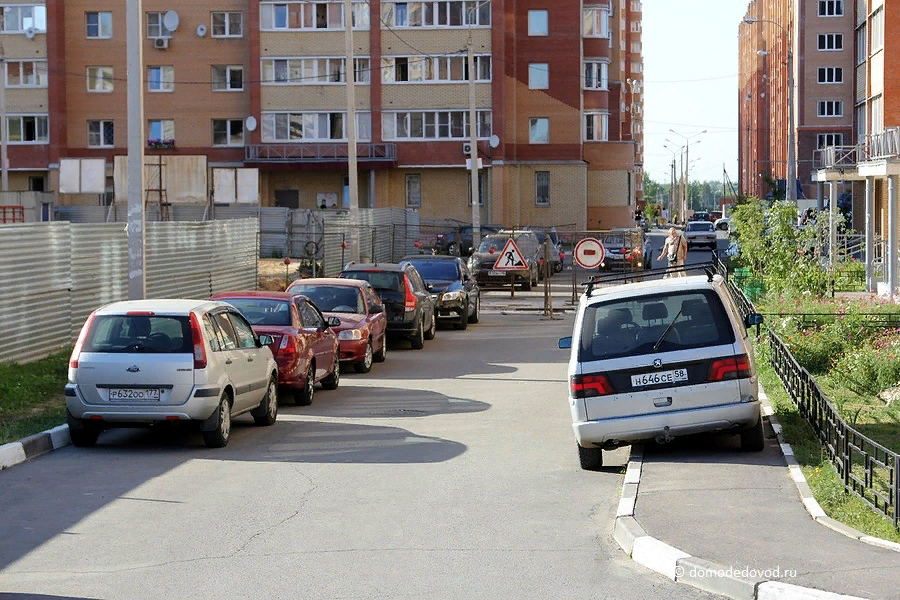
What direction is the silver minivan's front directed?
away from the camera

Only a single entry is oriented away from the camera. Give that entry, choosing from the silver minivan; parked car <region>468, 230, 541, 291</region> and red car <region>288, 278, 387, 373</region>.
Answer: the silver minivan

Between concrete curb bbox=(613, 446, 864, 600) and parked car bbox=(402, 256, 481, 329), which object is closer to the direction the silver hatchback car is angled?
the parked car

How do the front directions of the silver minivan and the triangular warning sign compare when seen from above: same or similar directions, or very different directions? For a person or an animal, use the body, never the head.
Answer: very different directions

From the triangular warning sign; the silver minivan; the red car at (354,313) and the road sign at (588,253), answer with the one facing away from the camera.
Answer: the silver minivan

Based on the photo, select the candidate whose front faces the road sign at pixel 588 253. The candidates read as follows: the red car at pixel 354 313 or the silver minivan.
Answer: the silver minivan

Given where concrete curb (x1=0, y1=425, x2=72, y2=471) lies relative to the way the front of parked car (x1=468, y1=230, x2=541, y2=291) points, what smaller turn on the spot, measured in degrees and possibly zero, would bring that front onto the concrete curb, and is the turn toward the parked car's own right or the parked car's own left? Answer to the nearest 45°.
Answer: approximately 45° to the parked car's own left

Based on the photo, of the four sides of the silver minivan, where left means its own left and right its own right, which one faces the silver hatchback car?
left

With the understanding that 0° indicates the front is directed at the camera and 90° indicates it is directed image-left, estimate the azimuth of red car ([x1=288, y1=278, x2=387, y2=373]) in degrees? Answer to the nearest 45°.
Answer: approximately 45°

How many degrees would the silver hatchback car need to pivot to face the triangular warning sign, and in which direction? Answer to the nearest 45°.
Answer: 0° — it already faces it

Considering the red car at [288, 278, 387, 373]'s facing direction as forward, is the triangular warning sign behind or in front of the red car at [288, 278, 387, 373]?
behind

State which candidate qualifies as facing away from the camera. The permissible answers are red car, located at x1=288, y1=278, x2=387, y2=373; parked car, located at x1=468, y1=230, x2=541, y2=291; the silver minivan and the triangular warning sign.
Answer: the silver minivan
